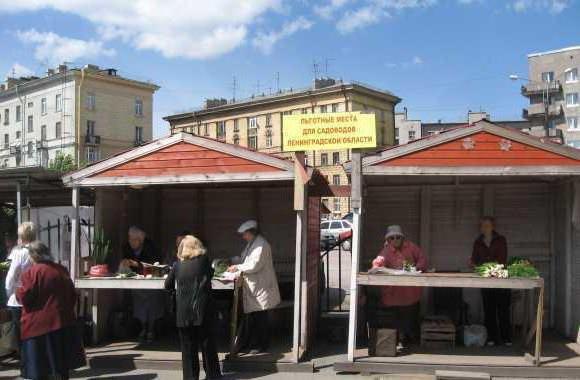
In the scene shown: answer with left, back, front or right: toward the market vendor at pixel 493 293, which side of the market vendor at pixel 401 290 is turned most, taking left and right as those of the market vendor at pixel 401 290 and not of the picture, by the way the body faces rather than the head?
left

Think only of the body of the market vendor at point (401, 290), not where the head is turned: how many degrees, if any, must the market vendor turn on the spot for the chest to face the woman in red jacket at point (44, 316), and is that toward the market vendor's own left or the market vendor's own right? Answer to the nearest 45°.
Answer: approximately 45° to the market vendor's own right

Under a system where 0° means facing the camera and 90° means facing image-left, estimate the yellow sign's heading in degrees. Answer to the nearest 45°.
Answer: approximately 0°

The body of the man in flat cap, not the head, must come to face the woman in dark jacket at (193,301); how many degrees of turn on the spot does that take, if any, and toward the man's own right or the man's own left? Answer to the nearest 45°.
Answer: approximately 45° to the man's own left

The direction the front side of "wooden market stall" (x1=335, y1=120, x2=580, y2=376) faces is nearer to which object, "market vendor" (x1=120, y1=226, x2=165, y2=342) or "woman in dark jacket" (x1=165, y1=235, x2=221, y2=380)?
the woman in dark jacket

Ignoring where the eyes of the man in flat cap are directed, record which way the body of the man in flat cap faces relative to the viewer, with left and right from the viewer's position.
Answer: facing to the left of the viewer

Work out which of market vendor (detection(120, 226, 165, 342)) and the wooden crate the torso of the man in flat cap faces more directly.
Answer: the market vendor

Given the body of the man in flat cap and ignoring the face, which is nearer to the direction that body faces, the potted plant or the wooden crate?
the potted plant

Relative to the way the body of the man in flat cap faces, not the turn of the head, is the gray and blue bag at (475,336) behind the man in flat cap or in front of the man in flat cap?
behind
